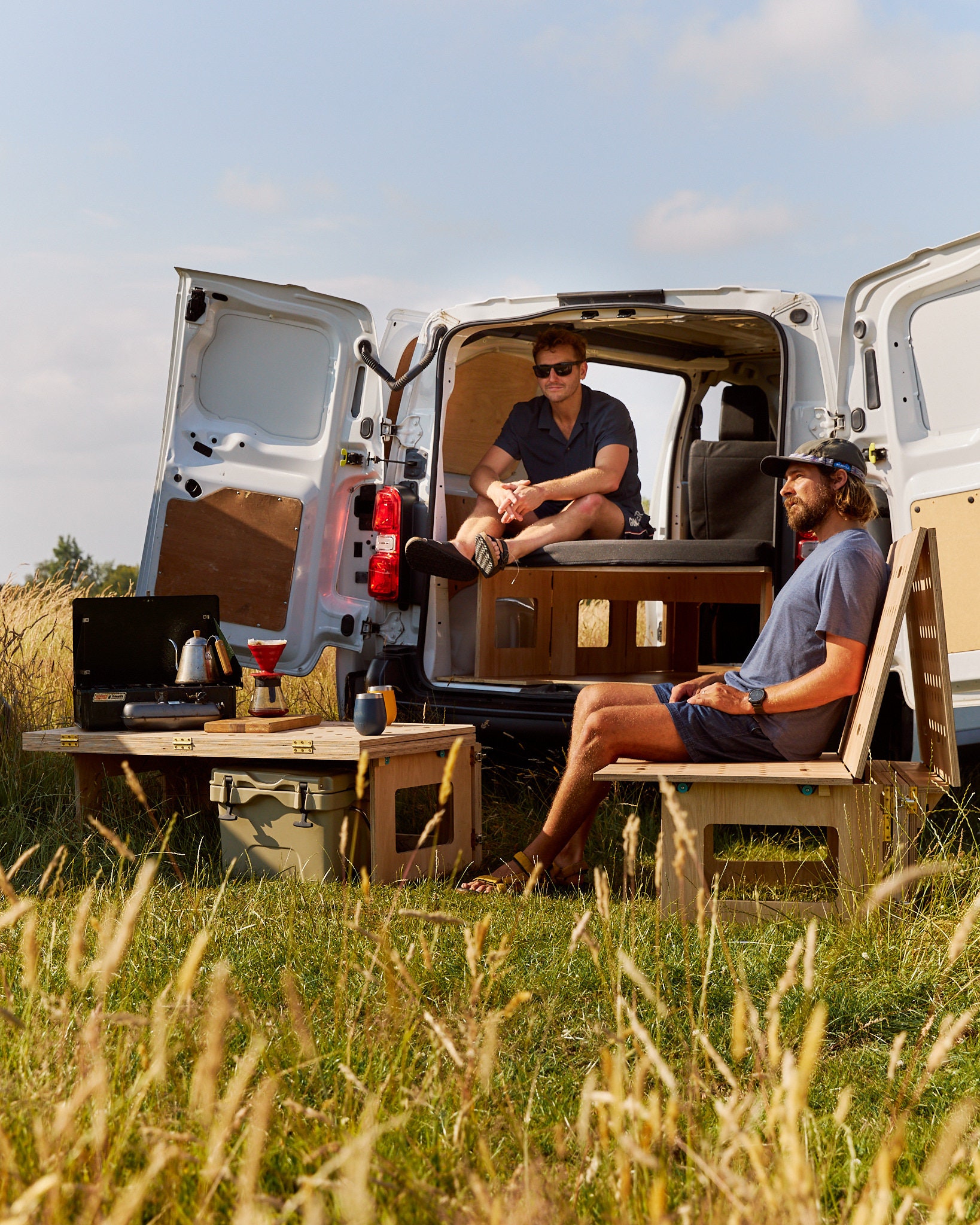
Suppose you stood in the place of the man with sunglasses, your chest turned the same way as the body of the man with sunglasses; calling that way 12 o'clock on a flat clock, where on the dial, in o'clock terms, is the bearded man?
The bearded man is roughly at 10 o'clock from the man with sunglasses.

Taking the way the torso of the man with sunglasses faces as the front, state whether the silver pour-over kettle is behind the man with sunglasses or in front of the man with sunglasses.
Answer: in front

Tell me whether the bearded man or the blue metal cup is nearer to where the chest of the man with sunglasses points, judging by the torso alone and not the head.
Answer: the blue metal cup

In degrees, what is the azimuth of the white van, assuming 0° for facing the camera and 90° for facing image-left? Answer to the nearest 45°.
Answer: approximately 225°

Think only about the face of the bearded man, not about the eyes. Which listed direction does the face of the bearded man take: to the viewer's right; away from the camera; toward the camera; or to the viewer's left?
to the viewer's left

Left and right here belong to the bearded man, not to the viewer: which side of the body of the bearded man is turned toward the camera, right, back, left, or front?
left

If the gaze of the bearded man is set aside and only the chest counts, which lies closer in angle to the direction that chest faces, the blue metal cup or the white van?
the blue metal cup

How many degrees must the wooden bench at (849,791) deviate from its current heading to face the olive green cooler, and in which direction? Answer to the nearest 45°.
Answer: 0° — it already faces it

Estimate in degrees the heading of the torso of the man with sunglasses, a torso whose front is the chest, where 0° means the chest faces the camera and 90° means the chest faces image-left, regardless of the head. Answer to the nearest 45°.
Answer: approximately 45°

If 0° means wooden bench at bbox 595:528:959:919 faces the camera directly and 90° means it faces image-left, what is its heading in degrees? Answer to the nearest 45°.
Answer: approximately 90°

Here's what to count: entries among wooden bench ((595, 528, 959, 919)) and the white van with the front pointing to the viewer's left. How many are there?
1

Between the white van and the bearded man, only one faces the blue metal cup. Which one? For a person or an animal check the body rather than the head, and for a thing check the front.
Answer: the bearded man
